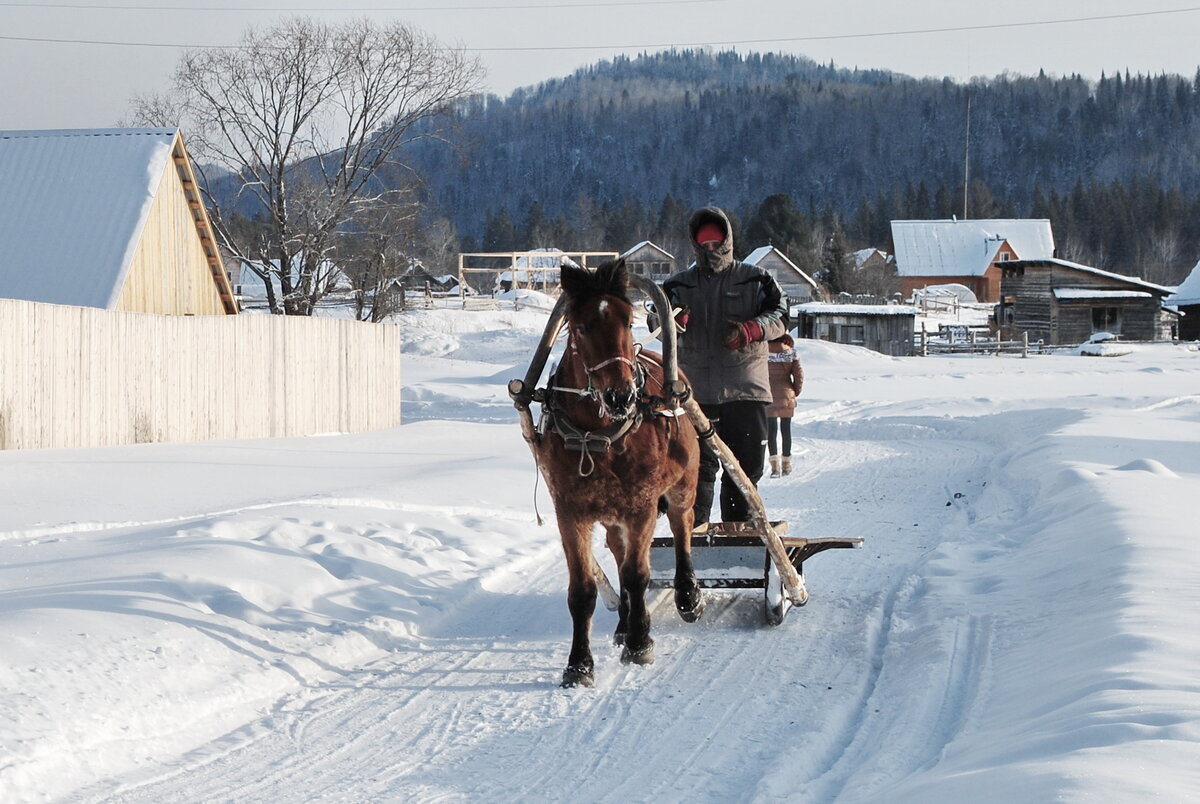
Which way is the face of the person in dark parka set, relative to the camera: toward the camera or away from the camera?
toward the camera

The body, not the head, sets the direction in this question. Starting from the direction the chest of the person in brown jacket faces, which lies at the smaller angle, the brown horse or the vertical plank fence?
the vertical plank fence

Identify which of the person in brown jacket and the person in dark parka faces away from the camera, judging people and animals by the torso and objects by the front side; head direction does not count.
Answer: the person in brown jacket

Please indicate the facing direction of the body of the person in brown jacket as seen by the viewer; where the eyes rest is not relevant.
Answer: away from the camera

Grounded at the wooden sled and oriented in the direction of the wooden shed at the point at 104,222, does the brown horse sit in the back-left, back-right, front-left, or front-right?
back-left

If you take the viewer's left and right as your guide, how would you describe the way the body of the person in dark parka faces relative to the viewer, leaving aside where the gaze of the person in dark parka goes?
facing the viewer

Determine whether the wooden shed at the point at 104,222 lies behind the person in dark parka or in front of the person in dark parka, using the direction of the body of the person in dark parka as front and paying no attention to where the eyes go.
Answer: behind

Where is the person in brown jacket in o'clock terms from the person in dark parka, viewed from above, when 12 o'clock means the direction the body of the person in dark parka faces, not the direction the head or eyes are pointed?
The person in brown jacket is roughly at 6 o'clock from the person in dark parka.

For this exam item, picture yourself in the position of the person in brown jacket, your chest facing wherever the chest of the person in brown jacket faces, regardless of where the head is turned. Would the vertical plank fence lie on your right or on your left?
on your left

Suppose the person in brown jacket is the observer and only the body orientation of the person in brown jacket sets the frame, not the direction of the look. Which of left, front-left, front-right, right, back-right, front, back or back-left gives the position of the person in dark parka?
back

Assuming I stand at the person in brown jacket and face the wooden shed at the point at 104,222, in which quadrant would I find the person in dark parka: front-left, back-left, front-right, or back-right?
back-left

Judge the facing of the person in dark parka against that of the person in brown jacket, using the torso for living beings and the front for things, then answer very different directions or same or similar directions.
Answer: very different directions

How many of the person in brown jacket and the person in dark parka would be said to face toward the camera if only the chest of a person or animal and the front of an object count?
1

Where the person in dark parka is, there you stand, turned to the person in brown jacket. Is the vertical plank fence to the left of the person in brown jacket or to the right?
left
